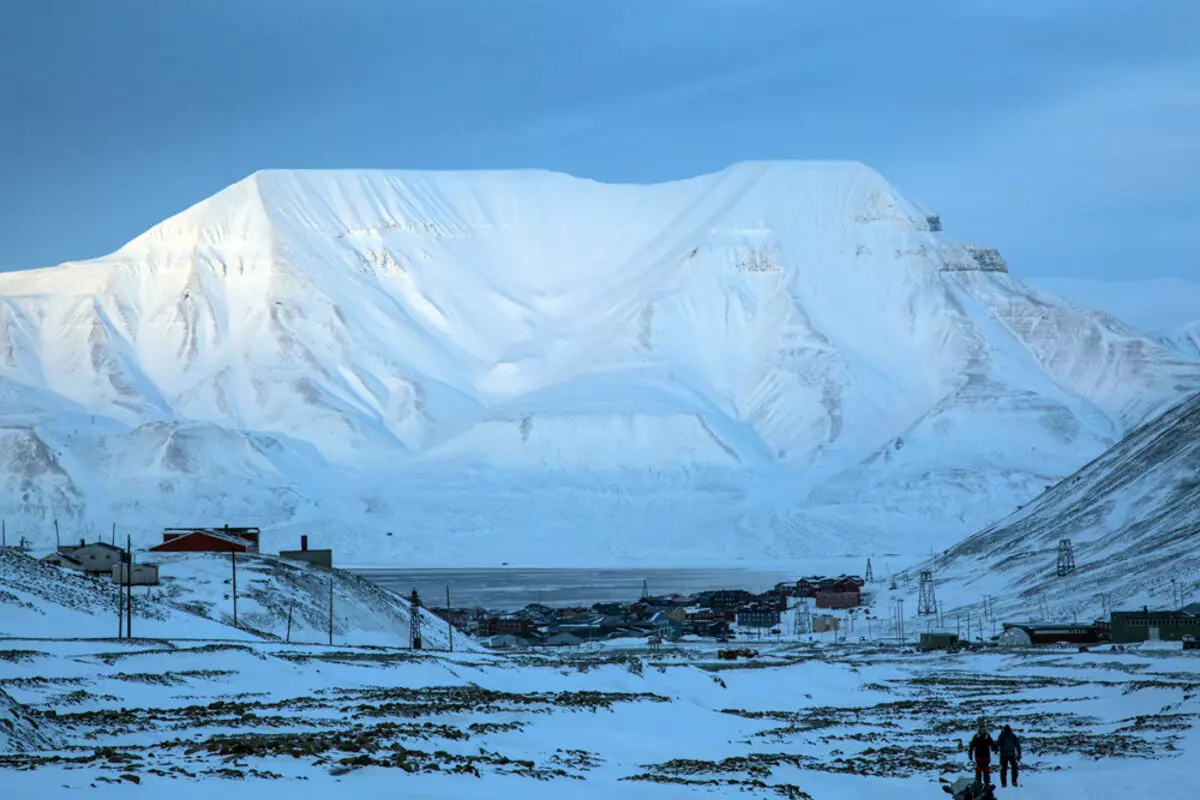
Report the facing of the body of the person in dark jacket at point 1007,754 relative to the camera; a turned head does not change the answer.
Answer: away from the camera
